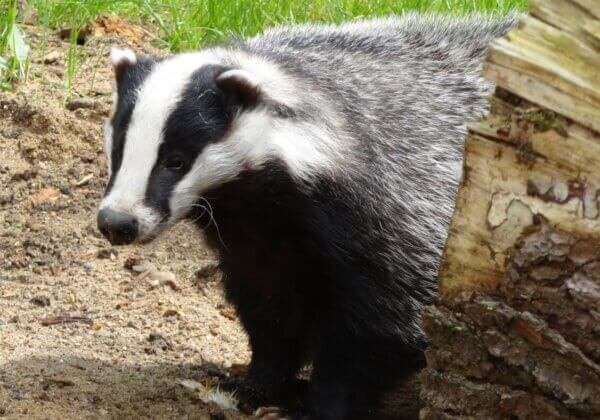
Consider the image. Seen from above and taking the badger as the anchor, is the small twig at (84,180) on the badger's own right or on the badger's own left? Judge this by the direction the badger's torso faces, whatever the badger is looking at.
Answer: on the badger's own right

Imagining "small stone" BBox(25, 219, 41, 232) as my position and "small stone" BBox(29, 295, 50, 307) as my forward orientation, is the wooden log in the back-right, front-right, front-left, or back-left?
front-left

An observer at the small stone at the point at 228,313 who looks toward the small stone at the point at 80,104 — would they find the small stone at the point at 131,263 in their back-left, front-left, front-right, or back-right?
front-left

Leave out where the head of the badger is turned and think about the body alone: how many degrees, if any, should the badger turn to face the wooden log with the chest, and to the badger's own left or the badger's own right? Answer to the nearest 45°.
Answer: approximately 90° to the badger's own left

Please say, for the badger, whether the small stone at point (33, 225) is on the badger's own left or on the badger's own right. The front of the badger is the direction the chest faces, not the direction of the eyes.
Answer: on the badger's own right

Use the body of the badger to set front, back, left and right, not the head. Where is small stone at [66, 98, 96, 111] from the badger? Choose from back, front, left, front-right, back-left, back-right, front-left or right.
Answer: right

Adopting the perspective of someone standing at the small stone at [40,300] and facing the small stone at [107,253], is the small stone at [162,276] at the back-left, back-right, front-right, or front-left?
front-right

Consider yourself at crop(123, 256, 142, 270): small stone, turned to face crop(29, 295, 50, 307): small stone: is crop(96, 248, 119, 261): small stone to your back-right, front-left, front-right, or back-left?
front-right
